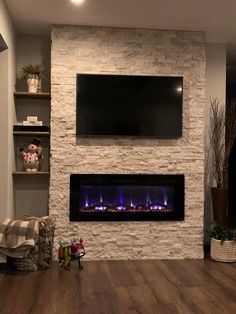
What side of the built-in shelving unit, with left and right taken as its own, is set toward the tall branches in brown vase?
left

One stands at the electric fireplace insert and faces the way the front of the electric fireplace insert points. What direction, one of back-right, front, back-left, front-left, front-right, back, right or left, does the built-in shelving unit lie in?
right

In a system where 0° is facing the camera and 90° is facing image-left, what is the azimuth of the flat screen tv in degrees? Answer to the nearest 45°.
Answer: approximately 0°

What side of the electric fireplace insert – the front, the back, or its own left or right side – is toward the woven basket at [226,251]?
left

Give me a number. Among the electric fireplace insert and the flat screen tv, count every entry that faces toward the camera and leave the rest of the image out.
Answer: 2

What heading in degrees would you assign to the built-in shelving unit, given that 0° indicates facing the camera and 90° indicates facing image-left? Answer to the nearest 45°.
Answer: approximately 0°
